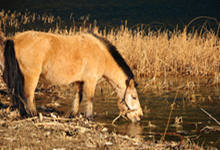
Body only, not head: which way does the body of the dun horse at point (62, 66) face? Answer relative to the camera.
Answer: to the viewer's right
